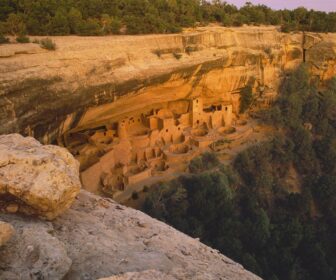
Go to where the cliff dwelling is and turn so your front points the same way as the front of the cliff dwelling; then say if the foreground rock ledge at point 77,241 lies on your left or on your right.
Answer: on your right

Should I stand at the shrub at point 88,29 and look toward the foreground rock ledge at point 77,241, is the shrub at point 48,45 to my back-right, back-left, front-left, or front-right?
front-right

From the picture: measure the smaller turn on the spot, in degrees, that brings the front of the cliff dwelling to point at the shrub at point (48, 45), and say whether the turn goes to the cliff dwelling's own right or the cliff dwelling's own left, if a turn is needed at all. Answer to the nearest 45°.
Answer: approximately 90° to the cliff dwelling's own right

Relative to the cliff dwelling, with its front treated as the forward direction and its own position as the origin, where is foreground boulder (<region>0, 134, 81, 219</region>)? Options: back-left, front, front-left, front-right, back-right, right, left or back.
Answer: front-right

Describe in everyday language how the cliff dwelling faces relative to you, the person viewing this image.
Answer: facing the viewer and to the right of the viewer
